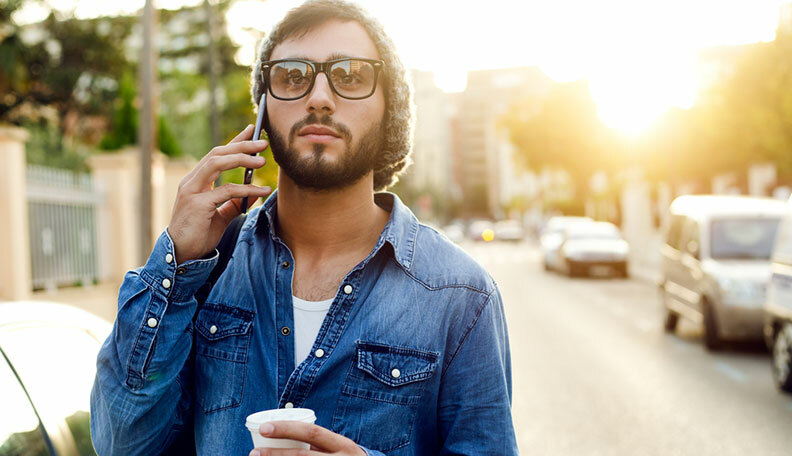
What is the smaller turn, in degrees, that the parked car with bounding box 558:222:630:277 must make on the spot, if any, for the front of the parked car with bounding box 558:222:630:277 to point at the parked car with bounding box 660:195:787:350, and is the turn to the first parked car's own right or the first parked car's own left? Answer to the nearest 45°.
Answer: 0° — it already faces it

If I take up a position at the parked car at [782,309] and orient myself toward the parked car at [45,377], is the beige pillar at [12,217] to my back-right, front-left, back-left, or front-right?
front-right

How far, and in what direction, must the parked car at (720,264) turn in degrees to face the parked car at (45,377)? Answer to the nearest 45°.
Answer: approximately 45° to its right

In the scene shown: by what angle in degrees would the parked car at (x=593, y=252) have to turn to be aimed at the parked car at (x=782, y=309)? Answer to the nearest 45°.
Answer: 0° — it already faces it

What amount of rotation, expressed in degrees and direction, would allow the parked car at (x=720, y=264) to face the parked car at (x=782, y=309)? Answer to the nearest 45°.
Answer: approximately 45° to its right

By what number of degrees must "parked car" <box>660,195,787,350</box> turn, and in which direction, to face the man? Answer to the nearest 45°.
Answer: approximately 45° to its right

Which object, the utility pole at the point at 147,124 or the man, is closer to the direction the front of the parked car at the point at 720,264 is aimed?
the man

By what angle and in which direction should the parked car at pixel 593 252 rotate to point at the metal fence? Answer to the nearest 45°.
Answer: approximately 45° to its right

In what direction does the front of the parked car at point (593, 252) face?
toward the camera

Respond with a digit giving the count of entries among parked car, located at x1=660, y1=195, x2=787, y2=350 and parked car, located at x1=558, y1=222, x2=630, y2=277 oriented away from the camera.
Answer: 0

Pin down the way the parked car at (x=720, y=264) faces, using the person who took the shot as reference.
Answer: facing the viewer and to the right of the viewer

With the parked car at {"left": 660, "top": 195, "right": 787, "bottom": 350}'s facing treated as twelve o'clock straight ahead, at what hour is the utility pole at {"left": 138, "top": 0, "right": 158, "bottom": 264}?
The utility pole is roughly at 2 o'clock from the parked car.

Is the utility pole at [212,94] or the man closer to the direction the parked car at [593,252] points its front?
the man

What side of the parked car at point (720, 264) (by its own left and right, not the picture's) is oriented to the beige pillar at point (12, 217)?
right
